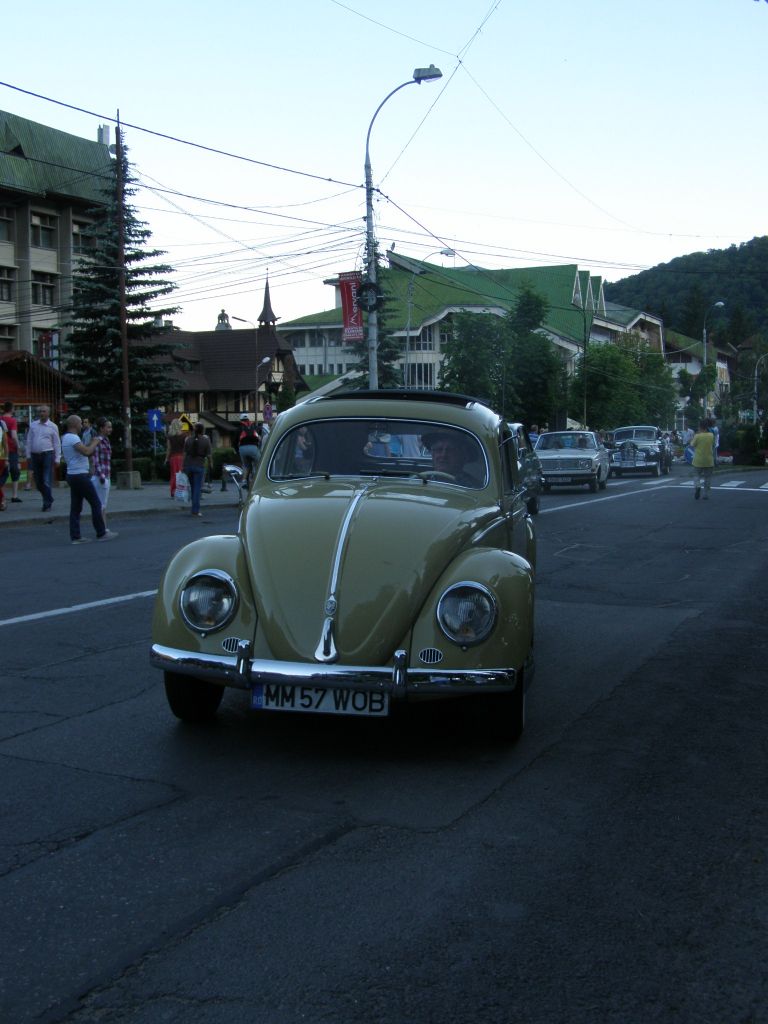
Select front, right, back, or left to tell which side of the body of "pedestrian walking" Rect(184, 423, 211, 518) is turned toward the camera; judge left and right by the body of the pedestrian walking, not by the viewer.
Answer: back

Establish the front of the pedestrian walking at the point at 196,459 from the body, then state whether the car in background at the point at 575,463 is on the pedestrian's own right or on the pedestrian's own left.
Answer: on the pedestrian's own right

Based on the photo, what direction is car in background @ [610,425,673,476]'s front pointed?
toward the camera

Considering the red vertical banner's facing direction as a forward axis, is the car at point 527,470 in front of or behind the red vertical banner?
in front

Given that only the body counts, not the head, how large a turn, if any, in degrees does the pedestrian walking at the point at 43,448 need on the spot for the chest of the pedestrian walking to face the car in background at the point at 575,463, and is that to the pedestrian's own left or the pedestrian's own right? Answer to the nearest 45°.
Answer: approximately 90° to the pedestrian's own left

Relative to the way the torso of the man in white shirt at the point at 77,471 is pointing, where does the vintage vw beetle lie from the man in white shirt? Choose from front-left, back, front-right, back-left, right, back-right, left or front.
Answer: right

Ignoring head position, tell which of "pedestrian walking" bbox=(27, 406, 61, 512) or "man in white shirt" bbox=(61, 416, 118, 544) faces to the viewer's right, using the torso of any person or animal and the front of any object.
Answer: the man in white shirt

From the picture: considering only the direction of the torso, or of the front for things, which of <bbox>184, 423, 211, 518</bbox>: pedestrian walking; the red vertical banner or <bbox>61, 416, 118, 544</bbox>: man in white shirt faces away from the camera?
the pedestrian walking

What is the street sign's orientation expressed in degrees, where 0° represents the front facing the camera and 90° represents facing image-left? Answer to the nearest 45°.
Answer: approximately 0°

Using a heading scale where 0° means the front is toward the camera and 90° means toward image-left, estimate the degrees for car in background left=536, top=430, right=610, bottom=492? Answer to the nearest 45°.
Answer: approximately 0°

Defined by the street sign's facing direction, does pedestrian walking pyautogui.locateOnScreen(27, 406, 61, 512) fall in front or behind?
in front

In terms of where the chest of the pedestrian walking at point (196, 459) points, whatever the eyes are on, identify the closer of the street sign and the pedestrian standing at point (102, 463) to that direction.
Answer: the street sign

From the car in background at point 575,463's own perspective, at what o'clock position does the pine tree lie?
The pine tree is roughly at 4 o'clock from the car in background.
